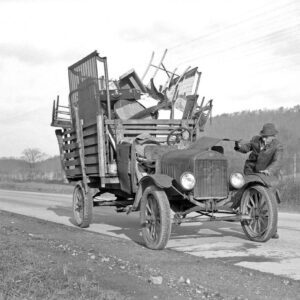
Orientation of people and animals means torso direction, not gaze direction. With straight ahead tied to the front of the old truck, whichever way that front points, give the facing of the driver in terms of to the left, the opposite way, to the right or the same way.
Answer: to the right

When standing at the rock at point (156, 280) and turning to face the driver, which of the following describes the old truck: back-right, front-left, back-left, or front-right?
front-left

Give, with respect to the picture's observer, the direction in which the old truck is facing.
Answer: facing the viewer and to the right of the viewer

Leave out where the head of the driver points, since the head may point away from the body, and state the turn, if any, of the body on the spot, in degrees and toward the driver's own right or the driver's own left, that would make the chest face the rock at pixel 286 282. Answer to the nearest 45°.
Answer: approximately 45° to the driver's own left

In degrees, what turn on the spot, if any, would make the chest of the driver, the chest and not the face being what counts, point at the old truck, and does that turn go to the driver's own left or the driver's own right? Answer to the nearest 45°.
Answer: approximately 45° to the driver's own right

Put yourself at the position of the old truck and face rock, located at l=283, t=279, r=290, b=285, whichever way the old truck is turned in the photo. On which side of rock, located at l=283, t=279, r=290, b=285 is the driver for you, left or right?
left

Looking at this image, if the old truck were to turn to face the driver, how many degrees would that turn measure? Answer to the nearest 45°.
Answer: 0° — it already faces them

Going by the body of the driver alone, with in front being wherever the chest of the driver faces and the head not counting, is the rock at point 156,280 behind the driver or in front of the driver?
in front

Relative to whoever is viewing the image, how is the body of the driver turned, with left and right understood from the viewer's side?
facing the viewer and to the left of the viewer

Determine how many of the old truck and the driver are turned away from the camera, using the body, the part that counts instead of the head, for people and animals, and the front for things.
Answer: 0
